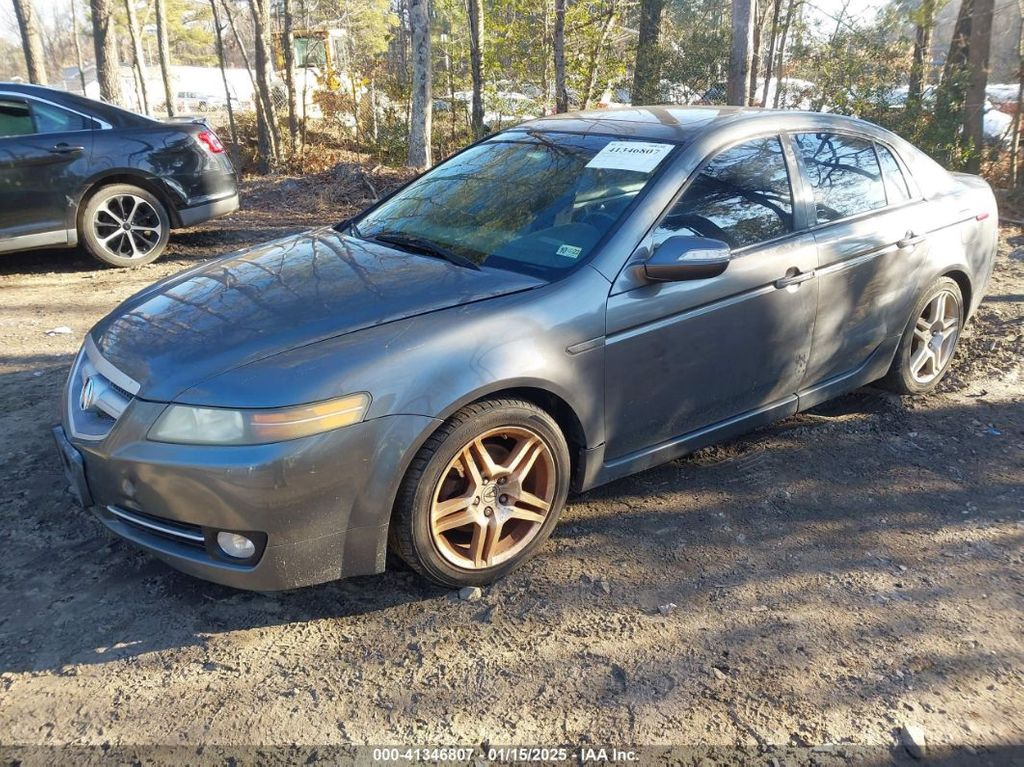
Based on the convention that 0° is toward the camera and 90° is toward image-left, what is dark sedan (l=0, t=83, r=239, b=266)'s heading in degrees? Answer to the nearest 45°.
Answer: approximately 90°

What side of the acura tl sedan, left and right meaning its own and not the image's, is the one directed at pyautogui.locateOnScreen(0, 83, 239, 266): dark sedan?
right

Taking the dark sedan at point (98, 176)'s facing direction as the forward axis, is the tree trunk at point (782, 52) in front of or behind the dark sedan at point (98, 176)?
behind

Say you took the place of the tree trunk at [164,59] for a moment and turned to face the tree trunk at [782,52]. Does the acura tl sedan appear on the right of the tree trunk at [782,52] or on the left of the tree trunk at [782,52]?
right

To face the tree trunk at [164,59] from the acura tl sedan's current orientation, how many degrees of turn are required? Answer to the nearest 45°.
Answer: approximately 90° to its right

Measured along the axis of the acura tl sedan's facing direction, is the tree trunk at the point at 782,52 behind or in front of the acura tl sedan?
behind

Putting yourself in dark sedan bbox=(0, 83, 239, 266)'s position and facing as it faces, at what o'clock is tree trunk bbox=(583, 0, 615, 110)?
The tree trunk is roughly at 5 o'clock from the dark sedan.

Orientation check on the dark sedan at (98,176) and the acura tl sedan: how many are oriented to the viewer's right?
0

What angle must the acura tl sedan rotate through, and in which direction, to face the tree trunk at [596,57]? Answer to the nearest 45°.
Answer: approximately 135° to its right
